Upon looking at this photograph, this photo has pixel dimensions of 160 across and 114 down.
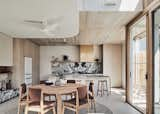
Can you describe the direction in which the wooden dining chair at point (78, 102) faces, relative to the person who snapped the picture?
facing away from the viewer and to the left of the viewer

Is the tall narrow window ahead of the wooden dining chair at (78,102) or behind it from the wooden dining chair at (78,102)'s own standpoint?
ahead

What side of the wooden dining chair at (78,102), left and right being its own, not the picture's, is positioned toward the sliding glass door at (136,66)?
right

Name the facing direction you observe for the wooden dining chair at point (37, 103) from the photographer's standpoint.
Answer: facing away from the viewer and to the right of the viewer

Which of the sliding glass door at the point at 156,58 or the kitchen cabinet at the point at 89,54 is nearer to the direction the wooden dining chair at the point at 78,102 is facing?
the kitchen cabinet

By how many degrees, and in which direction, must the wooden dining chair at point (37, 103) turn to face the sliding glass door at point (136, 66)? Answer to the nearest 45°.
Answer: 0° — it already faces it

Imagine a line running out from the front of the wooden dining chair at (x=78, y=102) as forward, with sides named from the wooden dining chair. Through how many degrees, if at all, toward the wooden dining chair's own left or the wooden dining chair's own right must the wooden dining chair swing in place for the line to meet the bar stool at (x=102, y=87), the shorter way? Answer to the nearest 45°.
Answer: approximately 45° to the wooden dining chair's own right

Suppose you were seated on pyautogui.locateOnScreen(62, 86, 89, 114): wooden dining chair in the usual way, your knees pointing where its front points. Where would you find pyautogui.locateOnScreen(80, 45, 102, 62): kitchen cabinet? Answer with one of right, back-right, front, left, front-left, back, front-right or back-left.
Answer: front-right

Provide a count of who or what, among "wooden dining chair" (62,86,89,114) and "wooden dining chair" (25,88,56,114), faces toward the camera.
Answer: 0
